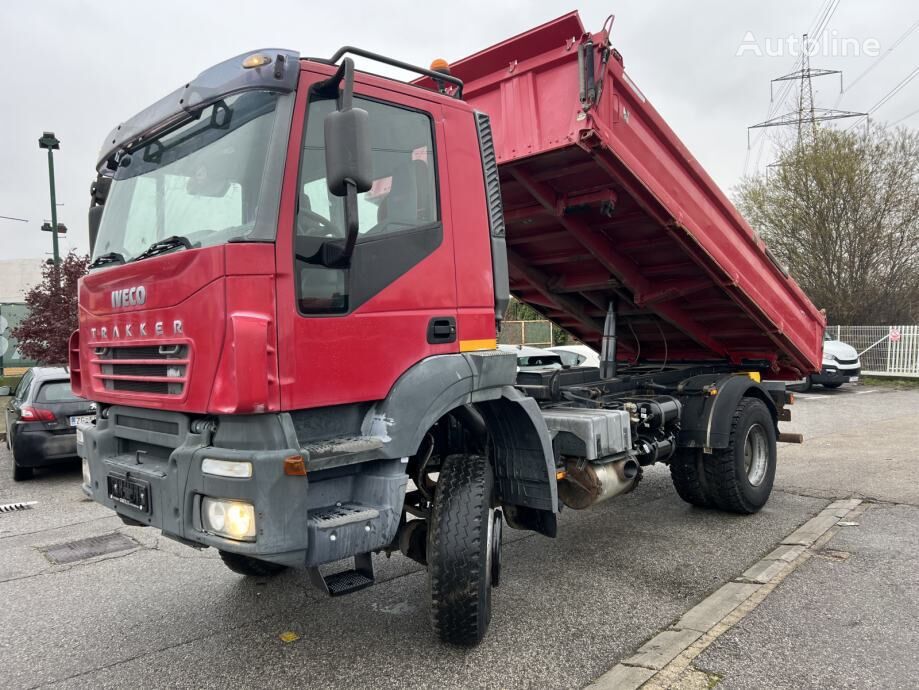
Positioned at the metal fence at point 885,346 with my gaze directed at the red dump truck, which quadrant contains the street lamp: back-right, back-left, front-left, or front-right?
front-right

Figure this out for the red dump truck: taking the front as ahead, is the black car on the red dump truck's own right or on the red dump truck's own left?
on the red dump truck's own right

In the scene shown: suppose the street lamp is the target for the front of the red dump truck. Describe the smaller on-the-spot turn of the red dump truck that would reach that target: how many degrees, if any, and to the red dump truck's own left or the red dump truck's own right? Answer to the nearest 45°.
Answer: approximately 90° to the red dump truck's own right

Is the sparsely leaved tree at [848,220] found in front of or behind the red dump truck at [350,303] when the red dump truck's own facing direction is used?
behind

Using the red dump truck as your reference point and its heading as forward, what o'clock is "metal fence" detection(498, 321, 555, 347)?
The metal fence is roughly at 5 o'clock from the red dump truck.

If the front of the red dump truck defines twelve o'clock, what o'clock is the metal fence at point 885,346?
The metal fence is roughly at 6 o'clock from the red dump truck.
